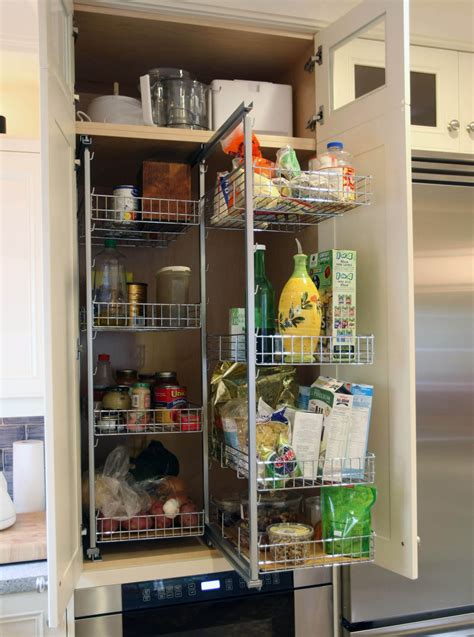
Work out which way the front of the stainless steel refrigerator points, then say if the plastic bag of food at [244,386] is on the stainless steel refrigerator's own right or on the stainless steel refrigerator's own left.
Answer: on the stainless steel refrigerator's own right

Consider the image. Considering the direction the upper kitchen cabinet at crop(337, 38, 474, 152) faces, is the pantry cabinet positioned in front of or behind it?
in front

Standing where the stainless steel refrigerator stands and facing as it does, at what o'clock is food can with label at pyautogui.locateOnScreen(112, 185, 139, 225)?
The food can with label is roughly at 2 o'clock from the stainless steel refrigerator.

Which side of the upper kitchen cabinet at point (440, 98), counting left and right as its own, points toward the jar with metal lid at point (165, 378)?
right

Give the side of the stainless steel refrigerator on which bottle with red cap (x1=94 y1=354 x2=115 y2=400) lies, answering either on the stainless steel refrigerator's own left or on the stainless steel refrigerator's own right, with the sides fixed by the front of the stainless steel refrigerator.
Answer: on the stainless steel refrigerator's own right

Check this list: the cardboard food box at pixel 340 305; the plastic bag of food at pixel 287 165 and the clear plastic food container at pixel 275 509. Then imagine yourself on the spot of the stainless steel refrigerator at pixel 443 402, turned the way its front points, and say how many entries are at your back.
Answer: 0

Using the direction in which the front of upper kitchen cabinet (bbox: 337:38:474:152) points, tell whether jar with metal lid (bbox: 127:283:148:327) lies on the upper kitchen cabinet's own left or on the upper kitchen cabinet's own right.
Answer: on the upper kitchen cabinet's own right

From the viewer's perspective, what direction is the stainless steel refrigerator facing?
toward the camera

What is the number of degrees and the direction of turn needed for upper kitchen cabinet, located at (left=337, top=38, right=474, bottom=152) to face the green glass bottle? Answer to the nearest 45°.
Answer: approximately 45° to its right

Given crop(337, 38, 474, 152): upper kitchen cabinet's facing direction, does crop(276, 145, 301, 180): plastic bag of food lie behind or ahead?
ahead

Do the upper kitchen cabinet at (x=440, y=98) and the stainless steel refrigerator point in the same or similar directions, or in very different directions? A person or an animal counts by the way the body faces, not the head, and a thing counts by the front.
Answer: same or similar directions

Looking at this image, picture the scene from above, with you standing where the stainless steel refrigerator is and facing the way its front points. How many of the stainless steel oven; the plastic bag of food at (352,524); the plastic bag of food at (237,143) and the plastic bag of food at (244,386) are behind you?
0

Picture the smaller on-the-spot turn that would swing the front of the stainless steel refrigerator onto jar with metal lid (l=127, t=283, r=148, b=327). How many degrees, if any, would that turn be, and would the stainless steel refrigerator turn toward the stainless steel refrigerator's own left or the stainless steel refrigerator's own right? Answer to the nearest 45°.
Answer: approximately 45° to the stainless steel refrigerator's own right

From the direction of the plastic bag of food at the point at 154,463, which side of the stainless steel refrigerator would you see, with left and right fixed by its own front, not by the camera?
right

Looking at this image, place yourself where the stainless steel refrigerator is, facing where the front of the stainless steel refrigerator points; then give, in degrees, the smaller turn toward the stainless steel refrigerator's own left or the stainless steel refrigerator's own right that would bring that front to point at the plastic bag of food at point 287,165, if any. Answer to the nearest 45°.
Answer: approximately 45° to the stainless steel refrigerator's own right
